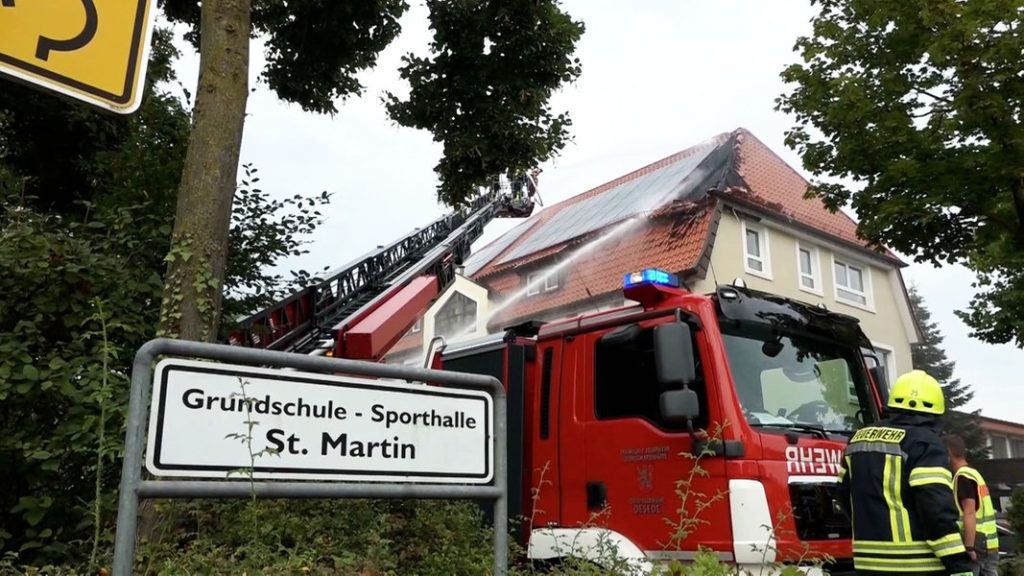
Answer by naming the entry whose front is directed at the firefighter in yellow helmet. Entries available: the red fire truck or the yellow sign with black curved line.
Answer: the red fire truck

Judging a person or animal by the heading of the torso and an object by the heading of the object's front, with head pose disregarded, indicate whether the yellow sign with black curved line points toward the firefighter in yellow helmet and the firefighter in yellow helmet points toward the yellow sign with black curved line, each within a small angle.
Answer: no

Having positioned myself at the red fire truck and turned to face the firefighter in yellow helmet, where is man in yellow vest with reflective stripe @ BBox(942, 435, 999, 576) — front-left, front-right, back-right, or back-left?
front-left

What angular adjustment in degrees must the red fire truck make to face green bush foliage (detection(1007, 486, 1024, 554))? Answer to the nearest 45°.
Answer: approximately 90° to its left

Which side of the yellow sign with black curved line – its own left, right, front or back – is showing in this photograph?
front

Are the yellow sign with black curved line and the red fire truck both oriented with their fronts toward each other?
no

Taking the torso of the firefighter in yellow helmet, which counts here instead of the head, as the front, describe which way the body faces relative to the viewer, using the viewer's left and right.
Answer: facing away from the viewer and to the right of the viewer

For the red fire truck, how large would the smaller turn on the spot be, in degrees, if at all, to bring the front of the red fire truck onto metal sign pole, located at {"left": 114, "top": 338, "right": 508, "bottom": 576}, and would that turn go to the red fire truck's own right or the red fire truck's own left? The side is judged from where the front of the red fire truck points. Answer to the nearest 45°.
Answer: approximately 90° to the red fire truck's own right

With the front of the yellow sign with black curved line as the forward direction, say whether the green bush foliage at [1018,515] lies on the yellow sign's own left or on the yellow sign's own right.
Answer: on the yellow sign's own left

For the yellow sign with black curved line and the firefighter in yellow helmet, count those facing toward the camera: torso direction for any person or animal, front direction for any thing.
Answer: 1

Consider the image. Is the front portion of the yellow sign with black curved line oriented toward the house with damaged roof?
no

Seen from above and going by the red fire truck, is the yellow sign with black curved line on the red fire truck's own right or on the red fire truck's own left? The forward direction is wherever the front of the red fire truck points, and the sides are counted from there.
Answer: on the red fire truck's own right

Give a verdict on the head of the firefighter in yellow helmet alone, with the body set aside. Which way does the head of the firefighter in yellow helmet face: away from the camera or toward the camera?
away from the camera

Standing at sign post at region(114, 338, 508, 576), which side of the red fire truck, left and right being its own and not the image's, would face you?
right

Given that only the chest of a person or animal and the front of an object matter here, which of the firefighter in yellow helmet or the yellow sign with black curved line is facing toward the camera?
the yellow sign with black curved line

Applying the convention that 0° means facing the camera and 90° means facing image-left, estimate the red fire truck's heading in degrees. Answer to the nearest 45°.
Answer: approximately 315°
